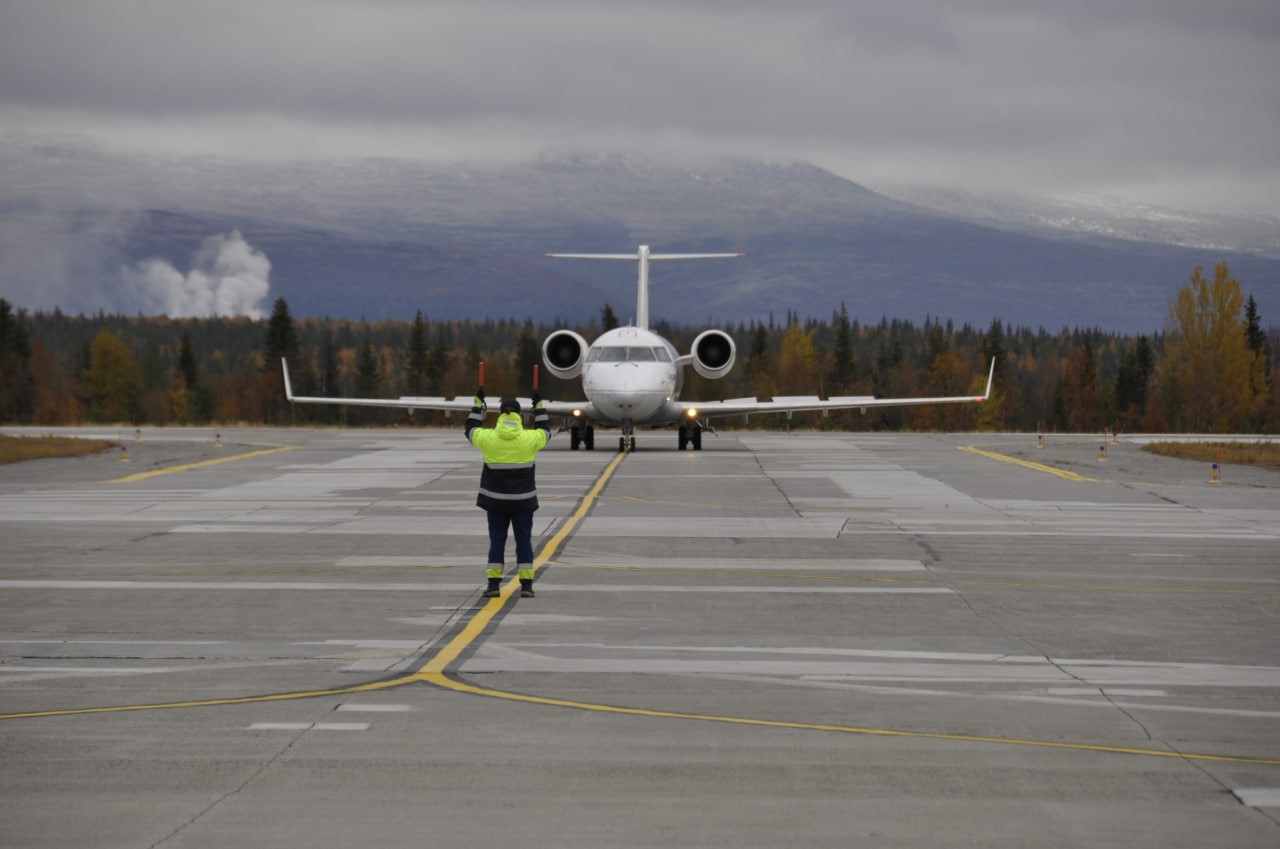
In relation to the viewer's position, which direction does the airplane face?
facing the viewer
